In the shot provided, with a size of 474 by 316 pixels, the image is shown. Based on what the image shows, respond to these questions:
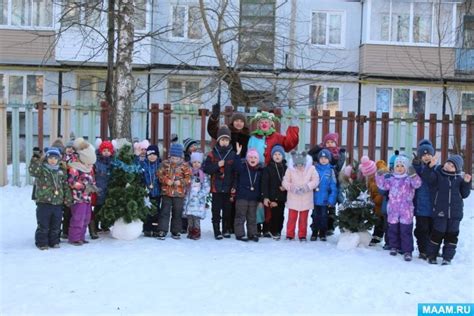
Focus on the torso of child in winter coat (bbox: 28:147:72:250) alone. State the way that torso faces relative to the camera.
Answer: toward the camera

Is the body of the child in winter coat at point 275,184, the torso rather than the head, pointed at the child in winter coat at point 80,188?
no

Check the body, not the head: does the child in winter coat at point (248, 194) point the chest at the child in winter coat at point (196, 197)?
no

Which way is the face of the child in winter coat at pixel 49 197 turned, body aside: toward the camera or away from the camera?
toward the camera

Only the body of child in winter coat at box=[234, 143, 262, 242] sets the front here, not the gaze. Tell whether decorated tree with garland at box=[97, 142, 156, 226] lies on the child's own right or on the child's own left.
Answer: on the child's own right

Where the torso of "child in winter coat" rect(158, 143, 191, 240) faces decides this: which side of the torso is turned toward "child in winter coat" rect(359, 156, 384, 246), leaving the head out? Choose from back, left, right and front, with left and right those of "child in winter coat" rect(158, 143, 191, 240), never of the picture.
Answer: left

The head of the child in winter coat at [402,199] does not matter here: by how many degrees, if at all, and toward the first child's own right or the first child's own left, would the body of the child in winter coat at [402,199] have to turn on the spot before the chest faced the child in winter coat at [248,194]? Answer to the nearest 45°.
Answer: approximately 90° to the first child's own right

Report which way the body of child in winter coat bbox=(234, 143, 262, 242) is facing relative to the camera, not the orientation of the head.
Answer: toward the camera

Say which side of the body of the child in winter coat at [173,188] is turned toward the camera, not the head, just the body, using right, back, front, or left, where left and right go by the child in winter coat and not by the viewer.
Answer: front

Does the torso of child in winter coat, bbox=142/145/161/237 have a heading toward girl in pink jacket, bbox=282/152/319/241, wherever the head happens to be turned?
no

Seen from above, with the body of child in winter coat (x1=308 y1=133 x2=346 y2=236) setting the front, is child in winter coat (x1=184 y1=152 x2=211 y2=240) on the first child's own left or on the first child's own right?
on the first child's own right

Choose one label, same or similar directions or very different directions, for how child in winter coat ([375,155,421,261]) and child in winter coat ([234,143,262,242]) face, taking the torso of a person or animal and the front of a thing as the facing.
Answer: same or similar directions

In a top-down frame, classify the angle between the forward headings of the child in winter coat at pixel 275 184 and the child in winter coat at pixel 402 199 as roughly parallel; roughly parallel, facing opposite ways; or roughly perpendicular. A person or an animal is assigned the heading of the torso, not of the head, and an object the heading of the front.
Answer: roughly parallel

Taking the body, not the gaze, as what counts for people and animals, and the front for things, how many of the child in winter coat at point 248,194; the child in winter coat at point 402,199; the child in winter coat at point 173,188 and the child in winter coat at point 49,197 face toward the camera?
4

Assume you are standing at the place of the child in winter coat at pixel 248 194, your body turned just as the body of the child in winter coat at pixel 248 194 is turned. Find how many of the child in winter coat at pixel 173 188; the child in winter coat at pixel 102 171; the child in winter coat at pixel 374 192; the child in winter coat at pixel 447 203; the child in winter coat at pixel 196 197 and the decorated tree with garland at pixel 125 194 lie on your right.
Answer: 4

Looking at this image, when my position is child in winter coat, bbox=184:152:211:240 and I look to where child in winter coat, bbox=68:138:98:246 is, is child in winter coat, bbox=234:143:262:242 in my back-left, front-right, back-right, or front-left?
back-left

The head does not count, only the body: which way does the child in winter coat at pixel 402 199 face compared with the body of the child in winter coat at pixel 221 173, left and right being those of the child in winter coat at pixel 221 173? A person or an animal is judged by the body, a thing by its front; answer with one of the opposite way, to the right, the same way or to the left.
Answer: the same way

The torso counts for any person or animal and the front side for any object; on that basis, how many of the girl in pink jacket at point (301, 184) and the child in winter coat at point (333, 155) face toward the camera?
2

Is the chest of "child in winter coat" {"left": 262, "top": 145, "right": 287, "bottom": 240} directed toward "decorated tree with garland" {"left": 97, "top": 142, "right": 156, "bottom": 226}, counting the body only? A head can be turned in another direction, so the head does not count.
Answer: no

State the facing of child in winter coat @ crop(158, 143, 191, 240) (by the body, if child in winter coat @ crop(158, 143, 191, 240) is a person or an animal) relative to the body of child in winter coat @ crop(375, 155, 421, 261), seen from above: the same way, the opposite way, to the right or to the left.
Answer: the same way
